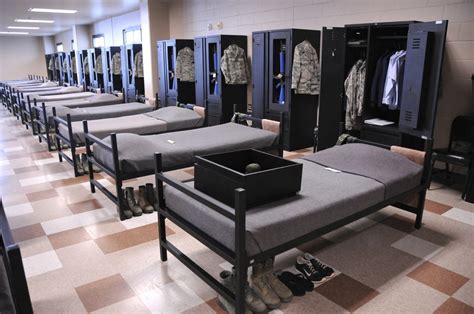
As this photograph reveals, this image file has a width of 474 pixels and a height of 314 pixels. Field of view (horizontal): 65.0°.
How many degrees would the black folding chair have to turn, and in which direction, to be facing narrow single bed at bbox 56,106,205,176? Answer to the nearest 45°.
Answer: approximately 45° to its right

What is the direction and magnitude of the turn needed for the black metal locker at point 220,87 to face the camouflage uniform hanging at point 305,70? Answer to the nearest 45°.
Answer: approximately 90° to its left

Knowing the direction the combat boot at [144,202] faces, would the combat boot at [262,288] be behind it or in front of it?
in front

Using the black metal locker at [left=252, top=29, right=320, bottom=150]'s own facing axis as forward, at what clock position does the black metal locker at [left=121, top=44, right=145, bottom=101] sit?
the black metal locker at [left=121, top=44, right=145, bottom=101] is roughly at 3 o'clock from the black metal locker at [left=252, top=29, right=320, bottom=150].

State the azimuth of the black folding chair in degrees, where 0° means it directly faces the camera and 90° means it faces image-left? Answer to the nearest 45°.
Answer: approximately 45°

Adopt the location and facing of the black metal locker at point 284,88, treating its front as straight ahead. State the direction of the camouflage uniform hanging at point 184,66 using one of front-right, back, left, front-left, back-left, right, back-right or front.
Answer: right

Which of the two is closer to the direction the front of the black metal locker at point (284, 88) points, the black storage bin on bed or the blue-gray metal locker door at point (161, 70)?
the black storage bin on bed

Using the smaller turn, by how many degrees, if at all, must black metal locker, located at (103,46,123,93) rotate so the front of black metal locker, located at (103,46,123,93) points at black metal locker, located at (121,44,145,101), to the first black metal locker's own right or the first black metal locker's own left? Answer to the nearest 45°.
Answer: approximately 90° to the first black metal locker's own left

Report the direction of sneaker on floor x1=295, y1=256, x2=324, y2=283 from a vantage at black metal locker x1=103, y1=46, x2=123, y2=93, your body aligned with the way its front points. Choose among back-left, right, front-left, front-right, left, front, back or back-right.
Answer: front-left
